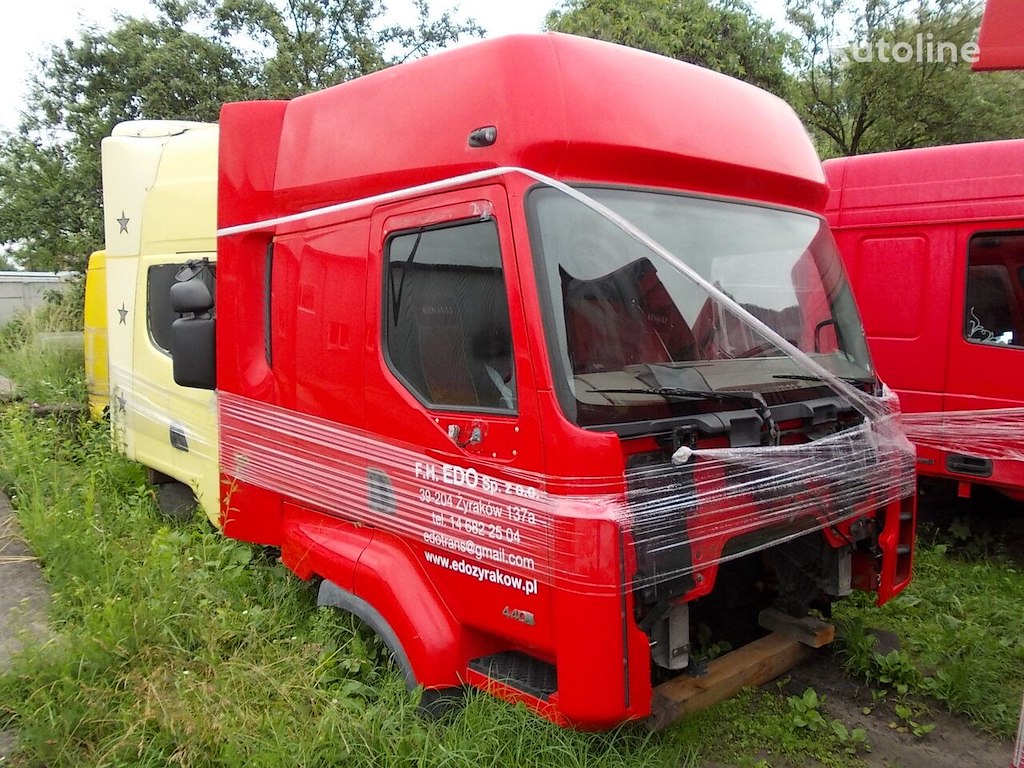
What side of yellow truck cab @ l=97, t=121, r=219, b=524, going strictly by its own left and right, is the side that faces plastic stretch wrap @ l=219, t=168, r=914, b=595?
front

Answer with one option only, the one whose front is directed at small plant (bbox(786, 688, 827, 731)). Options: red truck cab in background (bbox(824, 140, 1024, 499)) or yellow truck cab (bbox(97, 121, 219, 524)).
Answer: the yellow truck cab

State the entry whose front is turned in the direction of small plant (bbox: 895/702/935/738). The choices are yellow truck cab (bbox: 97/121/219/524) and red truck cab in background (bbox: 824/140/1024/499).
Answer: the yellow truck cab

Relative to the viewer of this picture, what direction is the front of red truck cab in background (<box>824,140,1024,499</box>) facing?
facing to the right of the viewer

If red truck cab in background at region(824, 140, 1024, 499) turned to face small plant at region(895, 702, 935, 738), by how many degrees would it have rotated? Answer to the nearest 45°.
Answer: approximately 90° to its right

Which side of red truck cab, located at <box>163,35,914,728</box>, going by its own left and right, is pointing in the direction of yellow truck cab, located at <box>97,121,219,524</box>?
back

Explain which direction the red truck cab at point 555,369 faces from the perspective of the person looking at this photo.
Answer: facing the viewer and to the right of the viewer

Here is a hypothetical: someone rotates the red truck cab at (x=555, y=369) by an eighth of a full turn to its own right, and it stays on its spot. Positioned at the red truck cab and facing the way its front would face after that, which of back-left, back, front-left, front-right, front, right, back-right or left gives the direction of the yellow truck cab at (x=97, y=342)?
back-right

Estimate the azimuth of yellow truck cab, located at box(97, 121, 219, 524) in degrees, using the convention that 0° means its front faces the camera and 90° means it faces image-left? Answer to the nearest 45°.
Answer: approximately 315°

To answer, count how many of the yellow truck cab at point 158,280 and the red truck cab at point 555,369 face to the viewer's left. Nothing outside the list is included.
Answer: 0

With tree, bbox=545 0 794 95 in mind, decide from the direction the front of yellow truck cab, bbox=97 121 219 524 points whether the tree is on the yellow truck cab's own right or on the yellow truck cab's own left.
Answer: on the yellow truck cab's own left

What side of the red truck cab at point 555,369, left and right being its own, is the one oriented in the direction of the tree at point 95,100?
back
